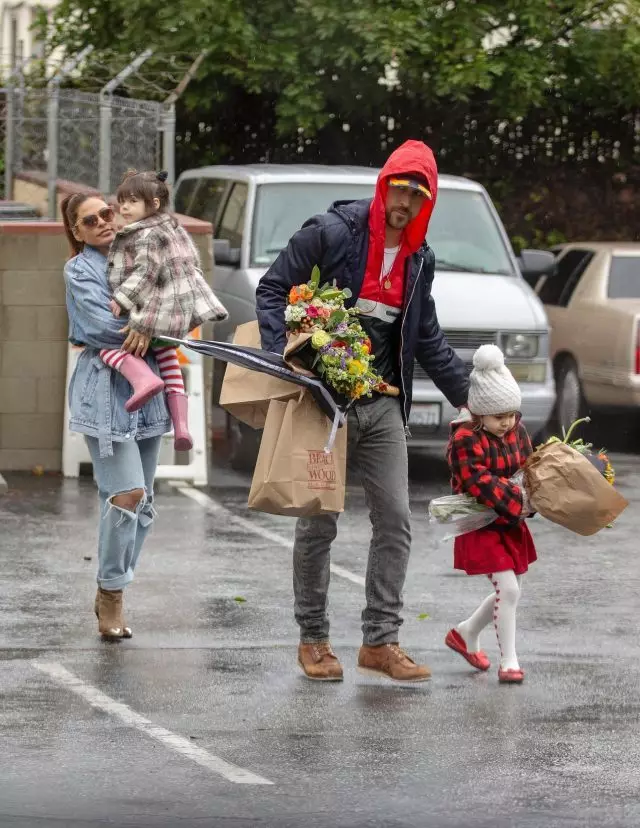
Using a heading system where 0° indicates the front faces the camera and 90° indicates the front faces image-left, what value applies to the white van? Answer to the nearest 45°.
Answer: approximately 315°

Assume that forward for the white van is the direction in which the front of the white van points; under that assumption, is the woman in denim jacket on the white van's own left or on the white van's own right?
on the white van's own right

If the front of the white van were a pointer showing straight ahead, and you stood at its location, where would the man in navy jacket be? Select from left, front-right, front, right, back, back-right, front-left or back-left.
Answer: front-right

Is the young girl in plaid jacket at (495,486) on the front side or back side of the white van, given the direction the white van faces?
on the front side

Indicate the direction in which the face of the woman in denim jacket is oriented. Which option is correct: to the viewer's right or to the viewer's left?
to the viewer's right

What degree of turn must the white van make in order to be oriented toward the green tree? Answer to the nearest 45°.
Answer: approximately 135° to its left

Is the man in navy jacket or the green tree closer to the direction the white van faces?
the man in navy jacket

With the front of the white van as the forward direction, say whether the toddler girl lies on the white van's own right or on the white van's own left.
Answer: on the white van's own right
